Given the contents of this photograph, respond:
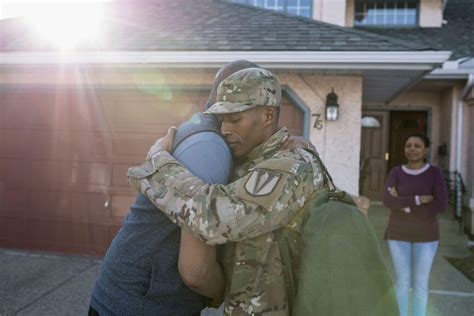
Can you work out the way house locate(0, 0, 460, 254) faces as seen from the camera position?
facing the viewer

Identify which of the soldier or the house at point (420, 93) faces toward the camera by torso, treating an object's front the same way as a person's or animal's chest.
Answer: the house

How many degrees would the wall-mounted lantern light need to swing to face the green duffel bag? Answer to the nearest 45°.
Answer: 0° — it already faces it

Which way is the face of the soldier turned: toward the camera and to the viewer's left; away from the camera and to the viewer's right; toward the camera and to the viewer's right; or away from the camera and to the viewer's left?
toward the camera and to the viewer's left

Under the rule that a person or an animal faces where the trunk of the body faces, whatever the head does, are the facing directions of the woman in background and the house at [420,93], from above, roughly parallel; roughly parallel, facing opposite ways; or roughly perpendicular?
roughly parallel

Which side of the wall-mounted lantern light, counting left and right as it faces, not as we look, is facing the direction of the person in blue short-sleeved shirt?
front

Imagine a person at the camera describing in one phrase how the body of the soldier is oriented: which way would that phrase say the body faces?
to the viewer's left

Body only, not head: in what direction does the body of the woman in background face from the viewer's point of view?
toward the camera

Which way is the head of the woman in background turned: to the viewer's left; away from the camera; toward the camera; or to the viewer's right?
toward the camera

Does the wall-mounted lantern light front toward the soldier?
yes

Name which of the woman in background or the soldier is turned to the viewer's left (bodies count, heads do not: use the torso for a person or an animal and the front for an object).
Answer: the soldier

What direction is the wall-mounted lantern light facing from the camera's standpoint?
toward the camera

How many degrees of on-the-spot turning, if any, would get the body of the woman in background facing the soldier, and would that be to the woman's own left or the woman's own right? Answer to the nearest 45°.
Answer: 0° — they already face them

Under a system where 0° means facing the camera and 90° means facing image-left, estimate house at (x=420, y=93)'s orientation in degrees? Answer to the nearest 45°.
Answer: approximately 0°

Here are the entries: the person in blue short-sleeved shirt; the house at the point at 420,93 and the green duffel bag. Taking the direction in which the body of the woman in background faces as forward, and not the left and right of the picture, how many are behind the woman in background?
1
